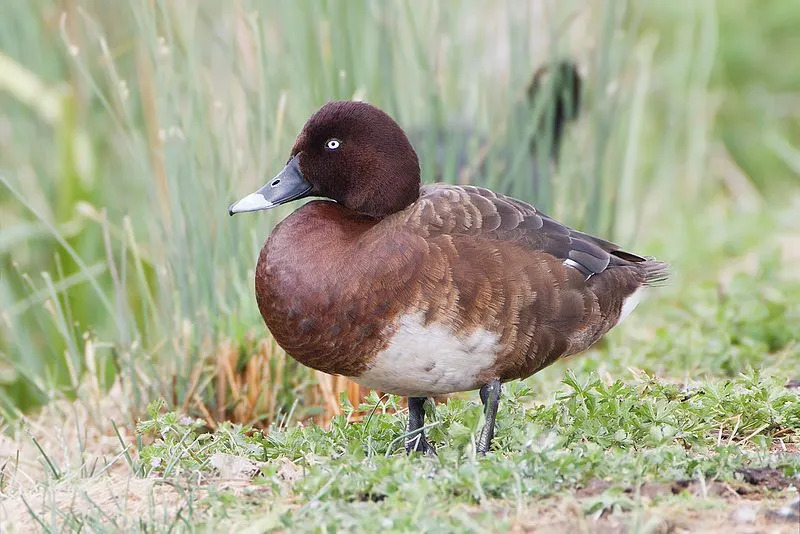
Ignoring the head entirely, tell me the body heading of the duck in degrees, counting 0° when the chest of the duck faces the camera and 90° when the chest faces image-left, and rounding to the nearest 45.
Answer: approximately 90°

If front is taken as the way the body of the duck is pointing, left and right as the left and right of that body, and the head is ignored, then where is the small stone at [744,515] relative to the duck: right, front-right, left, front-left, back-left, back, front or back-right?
back-left
